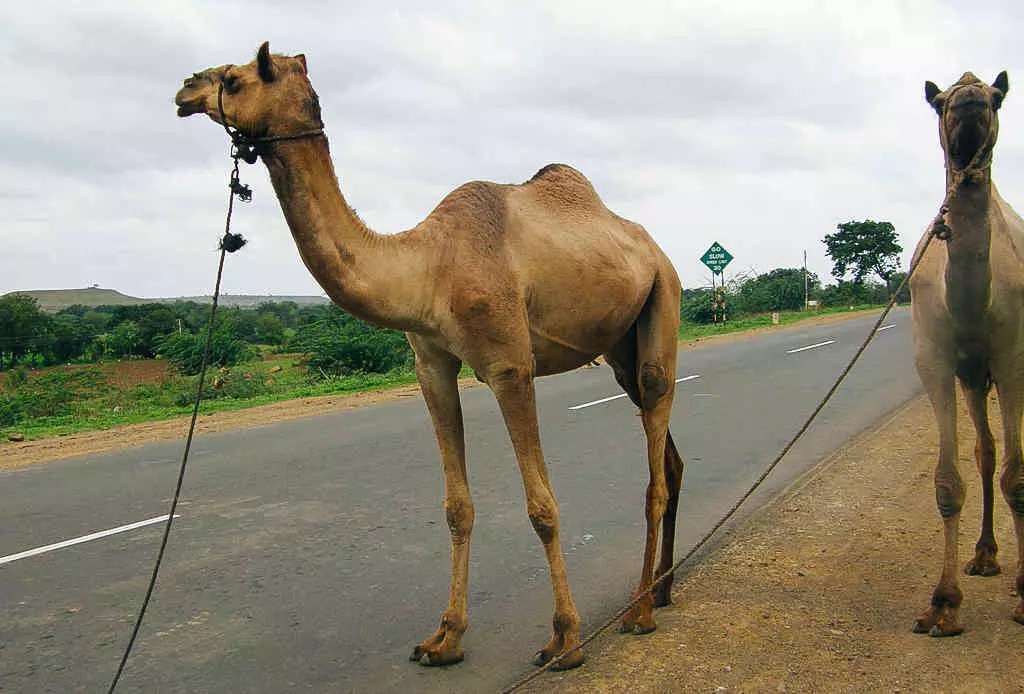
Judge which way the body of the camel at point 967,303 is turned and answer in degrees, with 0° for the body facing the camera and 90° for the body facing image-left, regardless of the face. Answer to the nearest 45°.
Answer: approximately 0°

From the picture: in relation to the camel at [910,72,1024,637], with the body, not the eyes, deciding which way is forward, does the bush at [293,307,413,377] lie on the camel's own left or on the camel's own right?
on the camel's own right

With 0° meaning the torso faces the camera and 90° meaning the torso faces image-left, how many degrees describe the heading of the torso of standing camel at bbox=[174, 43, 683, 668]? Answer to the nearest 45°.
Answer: approximately 45°

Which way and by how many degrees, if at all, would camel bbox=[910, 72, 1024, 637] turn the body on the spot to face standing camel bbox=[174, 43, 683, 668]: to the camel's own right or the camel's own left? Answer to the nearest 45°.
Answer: approximately 45° to the camel's own right

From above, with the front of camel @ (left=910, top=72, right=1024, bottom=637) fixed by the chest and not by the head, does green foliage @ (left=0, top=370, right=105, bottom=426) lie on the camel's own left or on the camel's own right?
on the camel's own right

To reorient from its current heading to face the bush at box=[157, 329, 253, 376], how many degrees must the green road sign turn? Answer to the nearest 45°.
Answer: approximately 45° to its right

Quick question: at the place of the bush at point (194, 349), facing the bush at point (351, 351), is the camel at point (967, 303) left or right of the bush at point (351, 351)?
right

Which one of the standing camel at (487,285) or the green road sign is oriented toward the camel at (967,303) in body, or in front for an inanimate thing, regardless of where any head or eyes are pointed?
the green road sign

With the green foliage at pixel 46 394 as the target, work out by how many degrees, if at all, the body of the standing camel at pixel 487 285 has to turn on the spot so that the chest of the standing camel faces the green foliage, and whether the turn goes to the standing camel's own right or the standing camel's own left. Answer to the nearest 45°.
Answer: approximately 90° to the standing camel's own right
